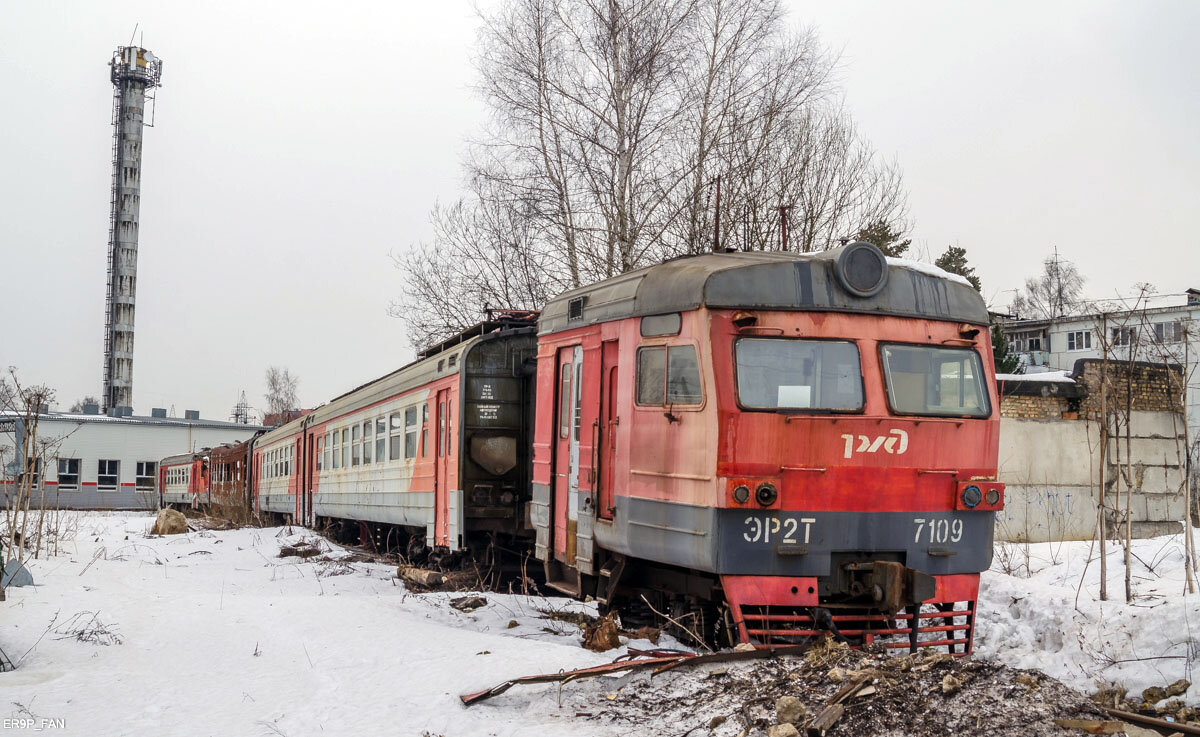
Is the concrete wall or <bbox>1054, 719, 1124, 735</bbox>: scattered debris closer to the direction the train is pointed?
the scattered debris

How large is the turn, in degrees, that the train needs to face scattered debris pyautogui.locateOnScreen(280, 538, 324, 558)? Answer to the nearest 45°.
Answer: approximately 180°

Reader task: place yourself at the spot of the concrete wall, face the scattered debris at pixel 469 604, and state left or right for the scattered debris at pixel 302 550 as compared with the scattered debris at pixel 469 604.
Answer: right

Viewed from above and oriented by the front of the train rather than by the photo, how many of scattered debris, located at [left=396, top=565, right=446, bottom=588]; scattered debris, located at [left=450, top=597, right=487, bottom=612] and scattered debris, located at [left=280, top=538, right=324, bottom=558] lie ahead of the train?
0

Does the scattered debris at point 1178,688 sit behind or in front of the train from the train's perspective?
in front

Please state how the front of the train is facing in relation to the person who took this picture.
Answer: facing the viewer and to the right of the viewer

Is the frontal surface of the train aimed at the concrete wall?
no

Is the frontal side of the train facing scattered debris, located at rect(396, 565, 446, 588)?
no

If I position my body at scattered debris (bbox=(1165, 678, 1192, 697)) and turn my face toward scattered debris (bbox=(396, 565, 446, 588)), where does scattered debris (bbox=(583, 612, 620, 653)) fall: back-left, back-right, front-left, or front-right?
front-left
